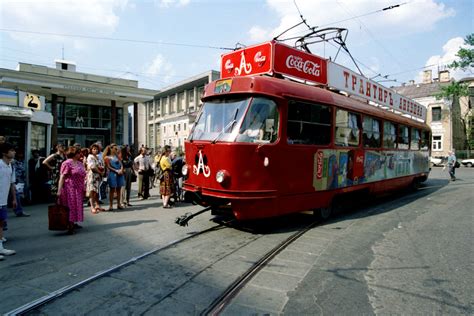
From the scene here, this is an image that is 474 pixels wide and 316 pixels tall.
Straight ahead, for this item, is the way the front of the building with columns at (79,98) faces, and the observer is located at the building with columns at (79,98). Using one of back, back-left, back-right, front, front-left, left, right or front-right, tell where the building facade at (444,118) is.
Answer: front-left

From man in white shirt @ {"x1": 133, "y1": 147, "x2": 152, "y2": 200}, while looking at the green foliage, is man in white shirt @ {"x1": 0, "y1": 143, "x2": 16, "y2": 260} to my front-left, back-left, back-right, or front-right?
back-right

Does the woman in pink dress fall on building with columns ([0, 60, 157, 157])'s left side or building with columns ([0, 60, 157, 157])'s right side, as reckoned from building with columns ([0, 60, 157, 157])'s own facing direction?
on its right

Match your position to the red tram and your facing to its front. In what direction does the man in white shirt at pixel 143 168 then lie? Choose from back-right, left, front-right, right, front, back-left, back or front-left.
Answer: right

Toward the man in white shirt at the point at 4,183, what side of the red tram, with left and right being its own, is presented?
front

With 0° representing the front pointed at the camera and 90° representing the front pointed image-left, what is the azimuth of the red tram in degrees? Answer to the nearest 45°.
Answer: approximately 45°

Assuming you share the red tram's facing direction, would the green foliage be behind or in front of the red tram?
behind

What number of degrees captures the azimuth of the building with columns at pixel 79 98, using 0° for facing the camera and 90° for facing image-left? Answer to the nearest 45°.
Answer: approximately 315°

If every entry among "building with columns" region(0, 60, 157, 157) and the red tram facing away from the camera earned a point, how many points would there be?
0

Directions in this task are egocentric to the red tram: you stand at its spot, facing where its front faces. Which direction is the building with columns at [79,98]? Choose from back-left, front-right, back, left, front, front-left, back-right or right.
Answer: right

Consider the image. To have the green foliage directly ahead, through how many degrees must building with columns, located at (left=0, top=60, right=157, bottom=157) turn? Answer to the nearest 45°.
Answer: approximately 45° to its left

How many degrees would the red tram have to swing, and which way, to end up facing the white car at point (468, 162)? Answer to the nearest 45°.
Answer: approximately 180°
